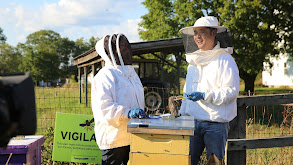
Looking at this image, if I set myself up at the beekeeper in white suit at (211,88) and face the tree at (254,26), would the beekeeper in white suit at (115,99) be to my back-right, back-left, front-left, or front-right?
back-left

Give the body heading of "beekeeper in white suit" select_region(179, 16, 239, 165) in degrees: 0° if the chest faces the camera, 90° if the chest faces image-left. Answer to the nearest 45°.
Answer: approximately 45°

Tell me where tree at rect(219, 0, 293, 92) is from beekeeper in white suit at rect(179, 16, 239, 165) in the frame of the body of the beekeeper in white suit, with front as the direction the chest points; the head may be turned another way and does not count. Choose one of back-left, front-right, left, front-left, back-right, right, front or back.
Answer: back-right

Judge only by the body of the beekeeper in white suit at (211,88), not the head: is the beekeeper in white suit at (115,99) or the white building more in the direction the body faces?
the beekeeper in white suit

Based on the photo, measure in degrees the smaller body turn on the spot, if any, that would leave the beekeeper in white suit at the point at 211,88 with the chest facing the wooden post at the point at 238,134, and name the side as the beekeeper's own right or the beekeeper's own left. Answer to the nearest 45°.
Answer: approximately 180°

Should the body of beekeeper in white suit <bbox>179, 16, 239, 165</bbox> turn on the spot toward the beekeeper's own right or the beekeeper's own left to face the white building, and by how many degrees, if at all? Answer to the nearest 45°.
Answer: approximately 135° to the beekeeper's own right
